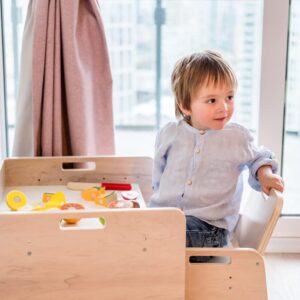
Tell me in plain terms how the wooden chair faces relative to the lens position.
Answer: facing to the left of the viewer

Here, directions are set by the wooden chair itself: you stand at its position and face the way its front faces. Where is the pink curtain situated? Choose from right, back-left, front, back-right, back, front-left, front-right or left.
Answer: front-right
